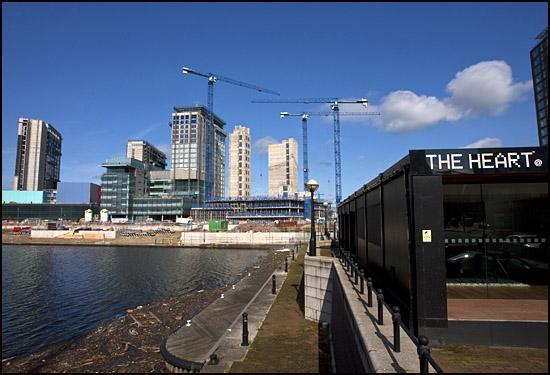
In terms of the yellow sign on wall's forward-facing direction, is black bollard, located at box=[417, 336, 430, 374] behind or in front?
in front

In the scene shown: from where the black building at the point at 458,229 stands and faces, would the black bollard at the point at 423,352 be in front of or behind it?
in front
